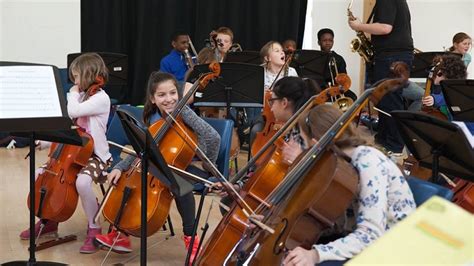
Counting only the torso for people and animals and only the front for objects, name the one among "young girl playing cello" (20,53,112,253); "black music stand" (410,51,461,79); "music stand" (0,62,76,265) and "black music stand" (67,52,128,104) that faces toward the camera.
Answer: the music stand

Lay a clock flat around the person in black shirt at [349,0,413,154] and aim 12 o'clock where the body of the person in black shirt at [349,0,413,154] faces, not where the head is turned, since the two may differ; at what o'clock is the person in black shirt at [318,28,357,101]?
the person in black shirt at [318,28,357,101] is roughly at 2 o'clock from the person in black shirt at [349,0,413,154].

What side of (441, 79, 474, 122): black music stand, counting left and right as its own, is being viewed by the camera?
back

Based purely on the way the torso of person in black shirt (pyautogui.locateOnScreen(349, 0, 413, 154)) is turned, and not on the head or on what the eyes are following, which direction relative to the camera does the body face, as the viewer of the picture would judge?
to the viewer's left

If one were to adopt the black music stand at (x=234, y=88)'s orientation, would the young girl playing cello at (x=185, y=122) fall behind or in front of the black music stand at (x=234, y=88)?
behind

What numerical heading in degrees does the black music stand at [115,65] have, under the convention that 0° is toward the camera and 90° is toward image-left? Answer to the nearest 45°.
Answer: approximately 180°

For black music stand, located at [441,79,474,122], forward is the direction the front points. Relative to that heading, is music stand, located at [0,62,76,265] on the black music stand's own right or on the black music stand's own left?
on the black music stand's own left

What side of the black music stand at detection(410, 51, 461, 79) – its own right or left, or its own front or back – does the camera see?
back

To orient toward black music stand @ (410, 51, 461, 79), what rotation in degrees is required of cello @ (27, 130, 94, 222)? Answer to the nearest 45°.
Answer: approximately 180°

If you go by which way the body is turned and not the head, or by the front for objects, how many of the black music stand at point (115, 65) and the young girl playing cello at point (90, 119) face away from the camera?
1

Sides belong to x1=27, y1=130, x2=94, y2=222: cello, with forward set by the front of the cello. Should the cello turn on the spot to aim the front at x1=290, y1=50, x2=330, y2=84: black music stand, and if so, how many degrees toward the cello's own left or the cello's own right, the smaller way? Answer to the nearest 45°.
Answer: approximately 180°

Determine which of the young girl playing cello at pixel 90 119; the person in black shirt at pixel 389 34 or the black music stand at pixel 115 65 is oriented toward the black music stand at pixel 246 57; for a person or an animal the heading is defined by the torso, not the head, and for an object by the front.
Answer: the person in black shirt

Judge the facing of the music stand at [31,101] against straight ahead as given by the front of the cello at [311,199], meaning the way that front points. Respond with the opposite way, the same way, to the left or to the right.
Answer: to the left
